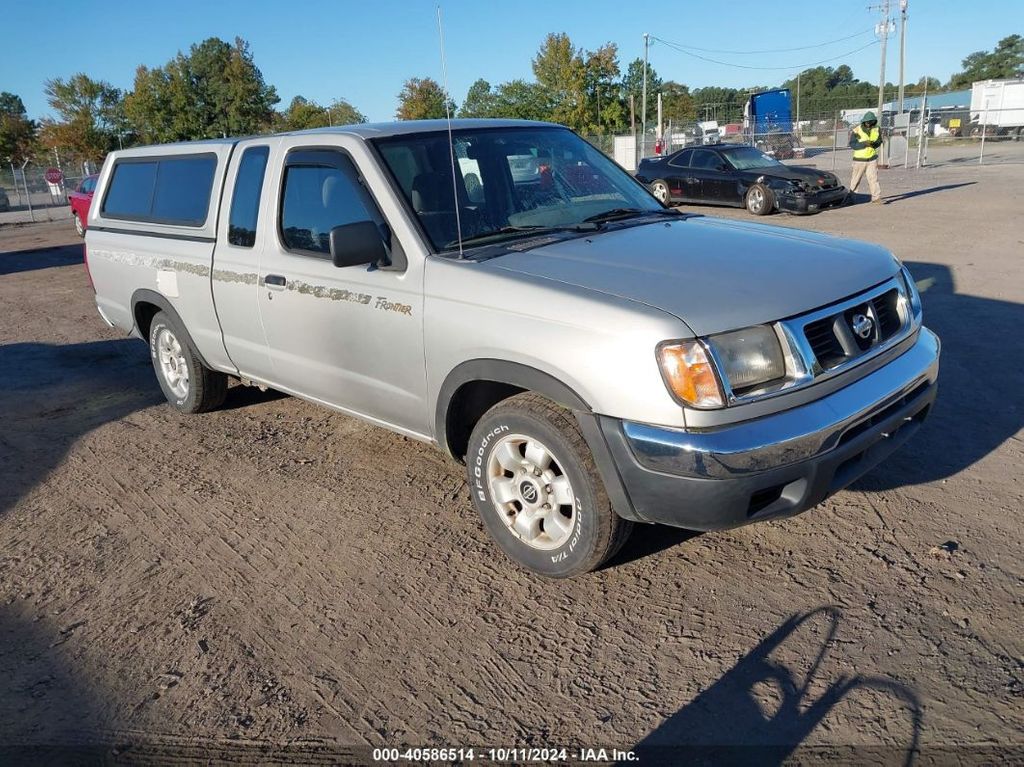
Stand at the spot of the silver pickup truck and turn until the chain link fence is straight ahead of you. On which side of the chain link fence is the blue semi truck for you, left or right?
right

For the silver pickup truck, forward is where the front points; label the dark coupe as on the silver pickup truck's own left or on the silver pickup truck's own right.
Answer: on the silver pickup truck's own left

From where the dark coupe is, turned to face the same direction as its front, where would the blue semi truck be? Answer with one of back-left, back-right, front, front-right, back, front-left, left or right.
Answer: back-left

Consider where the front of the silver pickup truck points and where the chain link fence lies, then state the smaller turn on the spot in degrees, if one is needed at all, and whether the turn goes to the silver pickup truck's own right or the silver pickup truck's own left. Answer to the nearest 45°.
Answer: approximately 180°

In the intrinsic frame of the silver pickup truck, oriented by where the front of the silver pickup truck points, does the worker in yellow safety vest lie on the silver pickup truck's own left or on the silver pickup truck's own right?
on the silver pickup truck's own left

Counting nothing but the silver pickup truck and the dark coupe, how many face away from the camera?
0

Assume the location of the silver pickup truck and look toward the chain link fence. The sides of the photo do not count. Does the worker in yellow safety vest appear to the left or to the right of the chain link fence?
right

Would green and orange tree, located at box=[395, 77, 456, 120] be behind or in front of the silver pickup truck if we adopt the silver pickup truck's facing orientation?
behind

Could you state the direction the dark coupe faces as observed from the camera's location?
facing the viewer and to the right of the viewer

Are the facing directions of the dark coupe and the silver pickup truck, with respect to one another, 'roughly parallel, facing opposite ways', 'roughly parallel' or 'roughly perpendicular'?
roughly parallel

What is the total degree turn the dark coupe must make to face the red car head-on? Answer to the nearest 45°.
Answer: approximately 135° to its right

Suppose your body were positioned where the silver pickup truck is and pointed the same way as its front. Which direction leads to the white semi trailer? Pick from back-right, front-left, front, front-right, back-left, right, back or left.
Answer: left

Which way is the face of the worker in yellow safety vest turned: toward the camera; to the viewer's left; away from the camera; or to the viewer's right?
toward the camera

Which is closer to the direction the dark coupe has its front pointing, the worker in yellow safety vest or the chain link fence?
the worker in yellow safety vest
